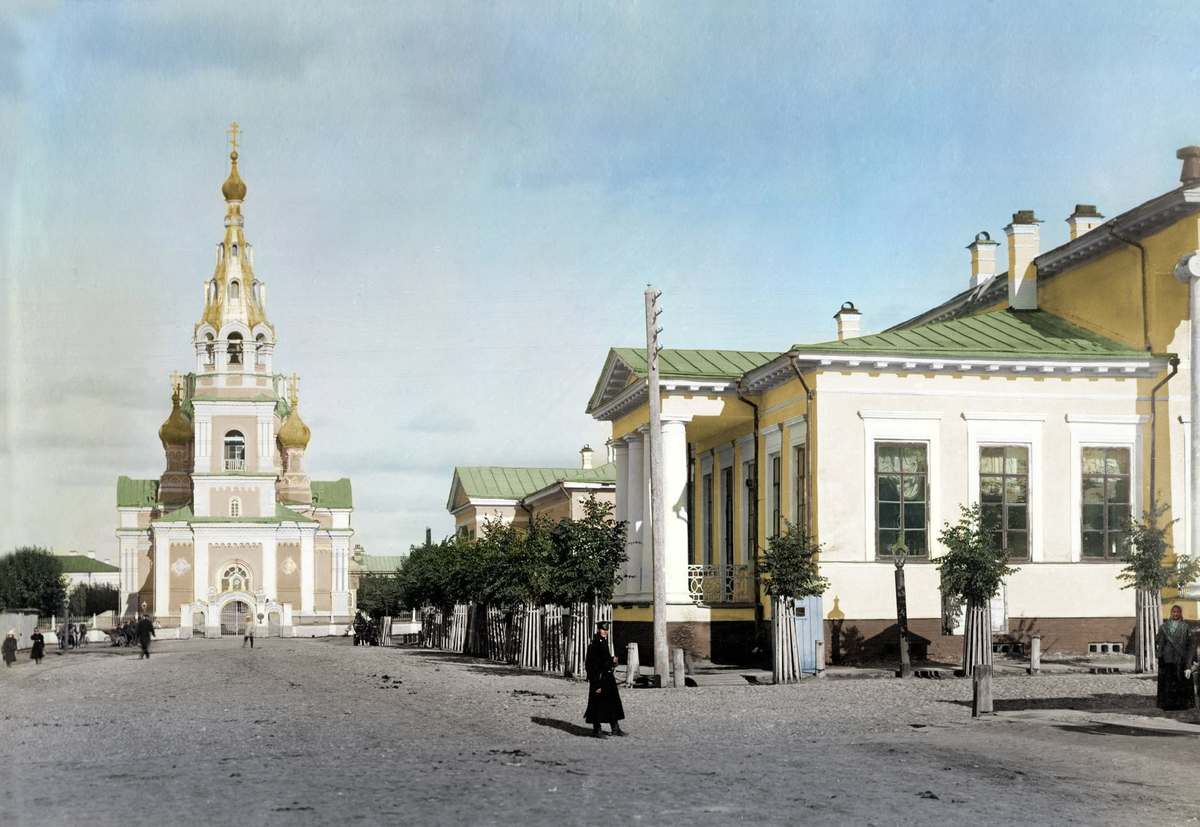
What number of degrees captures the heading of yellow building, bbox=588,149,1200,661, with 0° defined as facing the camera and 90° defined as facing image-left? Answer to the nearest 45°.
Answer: approximately 90°

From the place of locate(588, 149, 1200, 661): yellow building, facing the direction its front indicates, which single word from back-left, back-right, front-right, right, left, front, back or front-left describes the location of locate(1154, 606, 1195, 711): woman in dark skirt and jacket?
left

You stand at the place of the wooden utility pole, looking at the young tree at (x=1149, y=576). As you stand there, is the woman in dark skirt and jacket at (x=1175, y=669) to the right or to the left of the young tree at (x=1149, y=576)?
right
